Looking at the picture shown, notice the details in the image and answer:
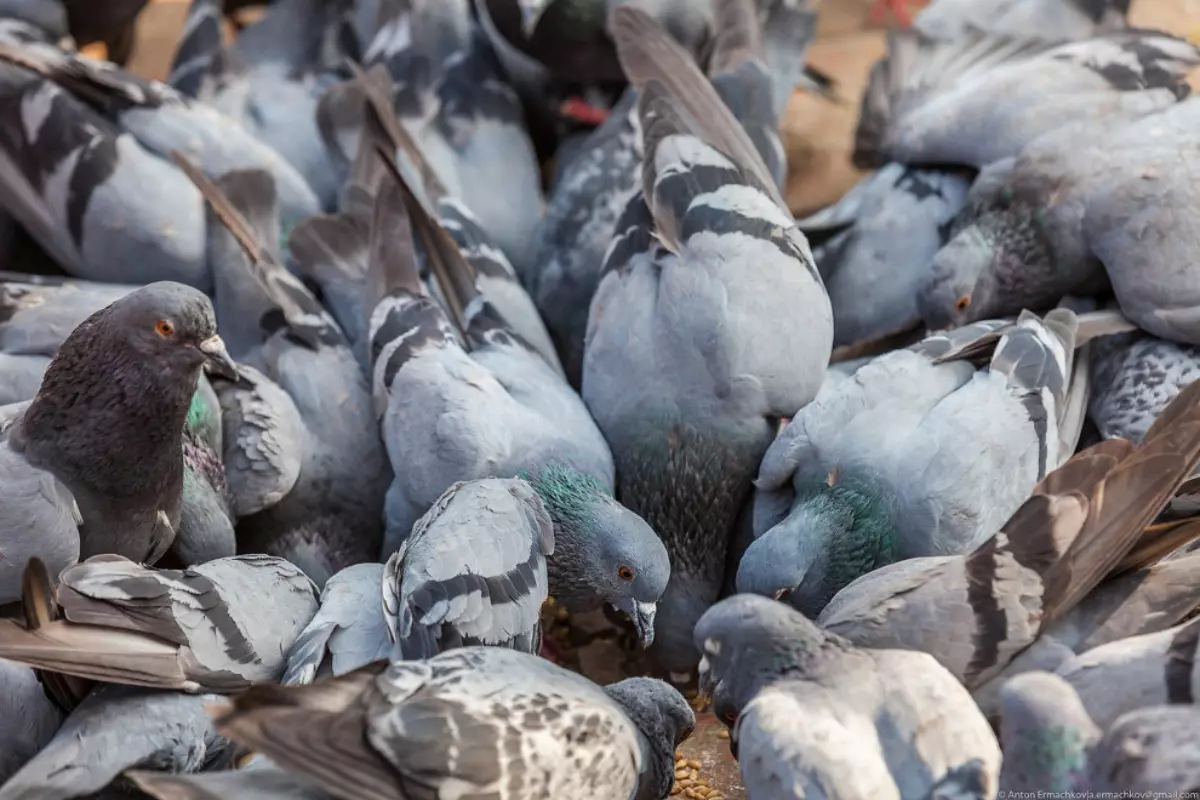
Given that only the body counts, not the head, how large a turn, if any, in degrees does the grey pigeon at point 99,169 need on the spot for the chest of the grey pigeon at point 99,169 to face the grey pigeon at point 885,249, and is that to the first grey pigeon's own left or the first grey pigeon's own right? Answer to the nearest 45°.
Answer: approximately 45° to the first grey pigeon's own left

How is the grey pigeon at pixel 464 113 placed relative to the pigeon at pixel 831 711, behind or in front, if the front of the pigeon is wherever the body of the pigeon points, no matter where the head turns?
in front

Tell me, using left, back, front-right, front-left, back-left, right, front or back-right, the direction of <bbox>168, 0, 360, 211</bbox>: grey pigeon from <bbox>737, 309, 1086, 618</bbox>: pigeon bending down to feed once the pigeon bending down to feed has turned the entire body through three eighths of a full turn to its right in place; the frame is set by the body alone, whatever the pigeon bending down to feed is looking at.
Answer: front-left

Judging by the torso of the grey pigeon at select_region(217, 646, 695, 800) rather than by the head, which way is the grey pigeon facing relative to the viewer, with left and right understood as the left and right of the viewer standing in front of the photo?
facing to the right of the viewer

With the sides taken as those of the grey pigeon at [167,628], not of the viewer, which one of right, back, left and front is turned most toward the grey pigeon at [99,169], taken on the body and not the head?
left

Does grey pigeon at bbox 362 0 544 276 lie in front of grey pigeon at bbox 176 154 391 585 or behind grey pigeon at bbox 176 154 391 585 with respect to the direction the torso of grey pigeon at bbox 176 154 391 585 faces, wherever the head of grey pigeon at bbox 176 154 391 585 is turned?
behind

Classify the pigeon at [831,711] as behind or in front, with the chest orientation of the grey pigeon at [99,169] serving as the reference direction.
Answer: in front

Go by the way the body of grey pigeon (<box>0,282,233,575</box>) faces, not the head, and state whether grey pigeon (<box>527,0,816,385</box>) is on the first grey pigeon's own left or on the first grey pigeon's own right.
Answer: on the first grey pigeon's own left

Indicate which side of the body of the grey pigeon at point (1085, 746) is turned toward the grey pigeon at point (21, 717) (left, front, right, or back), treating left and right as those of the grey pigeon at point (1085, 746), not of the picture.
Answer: front

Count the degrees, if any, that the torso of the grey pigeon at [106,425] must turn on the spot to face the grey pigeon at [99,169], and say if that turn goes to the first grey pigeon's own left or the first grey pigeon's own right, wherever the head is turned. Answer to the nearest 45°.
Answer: approximately 135° to the first grey pigeon's own left

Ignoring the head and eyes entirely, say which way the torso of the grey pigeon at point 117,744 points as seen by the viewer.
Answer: to the viewer's right

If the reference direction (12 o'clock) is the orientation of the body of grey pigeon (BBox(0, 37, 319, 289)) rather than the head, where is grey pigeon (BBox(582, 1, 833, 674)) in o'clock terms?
grey pigeon (BBox(582, 1, 833, 674)) is roughly at 12 o'clock from grey pigeon (BBox(0, 37, 319, 289)).

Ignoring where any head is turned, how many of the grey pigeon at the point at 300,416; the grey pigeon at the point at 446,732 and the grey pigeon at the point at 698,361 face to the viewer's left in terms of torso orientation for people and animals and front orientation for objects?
0
